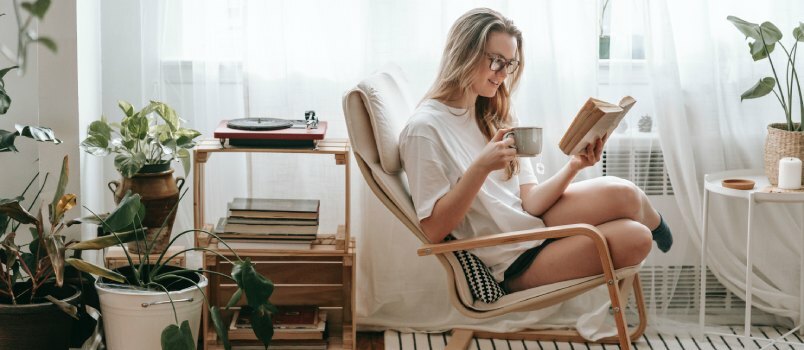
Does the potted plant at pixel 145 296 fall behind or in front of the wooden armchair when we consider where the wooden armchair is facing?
behind

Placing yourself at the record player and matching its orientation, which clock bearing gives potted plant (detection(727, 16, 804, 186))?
The potted plant is roughly at 9 o'clock from the record player.

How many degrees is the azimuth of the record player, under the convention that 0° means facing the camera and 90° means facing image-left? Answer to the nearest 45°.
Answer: approximately 0°

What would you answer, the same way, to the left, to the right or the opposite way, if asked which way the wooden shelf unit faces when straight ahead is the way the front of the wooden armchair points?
to the right

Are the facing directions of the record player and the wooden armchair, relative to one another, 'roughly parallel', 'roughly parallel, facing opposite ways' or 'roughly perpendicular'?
roughly perpendicular

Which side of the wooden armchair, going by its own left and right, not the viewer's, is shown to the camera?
right

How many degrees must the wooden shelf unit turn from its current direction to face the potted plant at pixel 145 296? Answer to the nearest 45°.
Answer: approximately 45° to its right

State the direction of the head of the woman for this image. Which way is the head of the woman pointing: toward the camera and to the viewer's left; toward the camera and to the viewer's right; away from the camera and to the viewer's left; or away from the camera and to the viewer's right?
toward the camera and to the viewer's right
